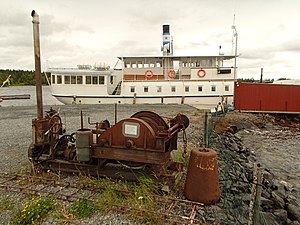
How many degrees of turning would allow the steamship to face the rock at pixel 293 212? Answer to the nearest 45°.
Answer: approximately 90° to its right

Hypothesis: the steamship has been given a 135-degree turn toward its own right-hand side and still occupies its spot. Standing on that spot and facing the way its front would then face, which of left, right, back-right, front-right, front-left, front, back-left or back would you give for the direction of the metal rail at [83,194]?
front-left

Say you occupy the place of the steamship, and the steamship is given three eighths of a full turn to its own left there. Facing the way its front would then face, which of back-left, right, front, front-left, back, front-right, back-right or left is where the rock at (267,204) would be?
back-left

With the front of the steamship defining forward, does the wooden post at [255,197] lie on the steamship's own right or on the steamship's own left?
on the steamship's own right

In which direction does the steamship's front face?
to the viewer's right

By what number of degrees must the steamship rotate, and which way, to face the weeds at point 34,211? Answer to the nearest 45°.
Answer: approximately 90° to its right

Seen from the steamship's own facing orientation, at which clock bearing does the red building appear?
The red building is roughly at 1 o'clock from the steamship.

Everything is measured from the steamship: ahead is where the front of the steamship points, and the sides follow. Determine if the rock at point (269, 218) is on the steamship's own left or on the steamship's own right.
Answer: on the steamship's own right

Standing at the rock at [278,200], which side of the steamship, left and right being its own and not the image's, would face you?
right

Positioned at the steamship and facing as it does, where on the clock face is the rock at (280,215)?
The rock is roughly at 3 o'clock from the steamship.
